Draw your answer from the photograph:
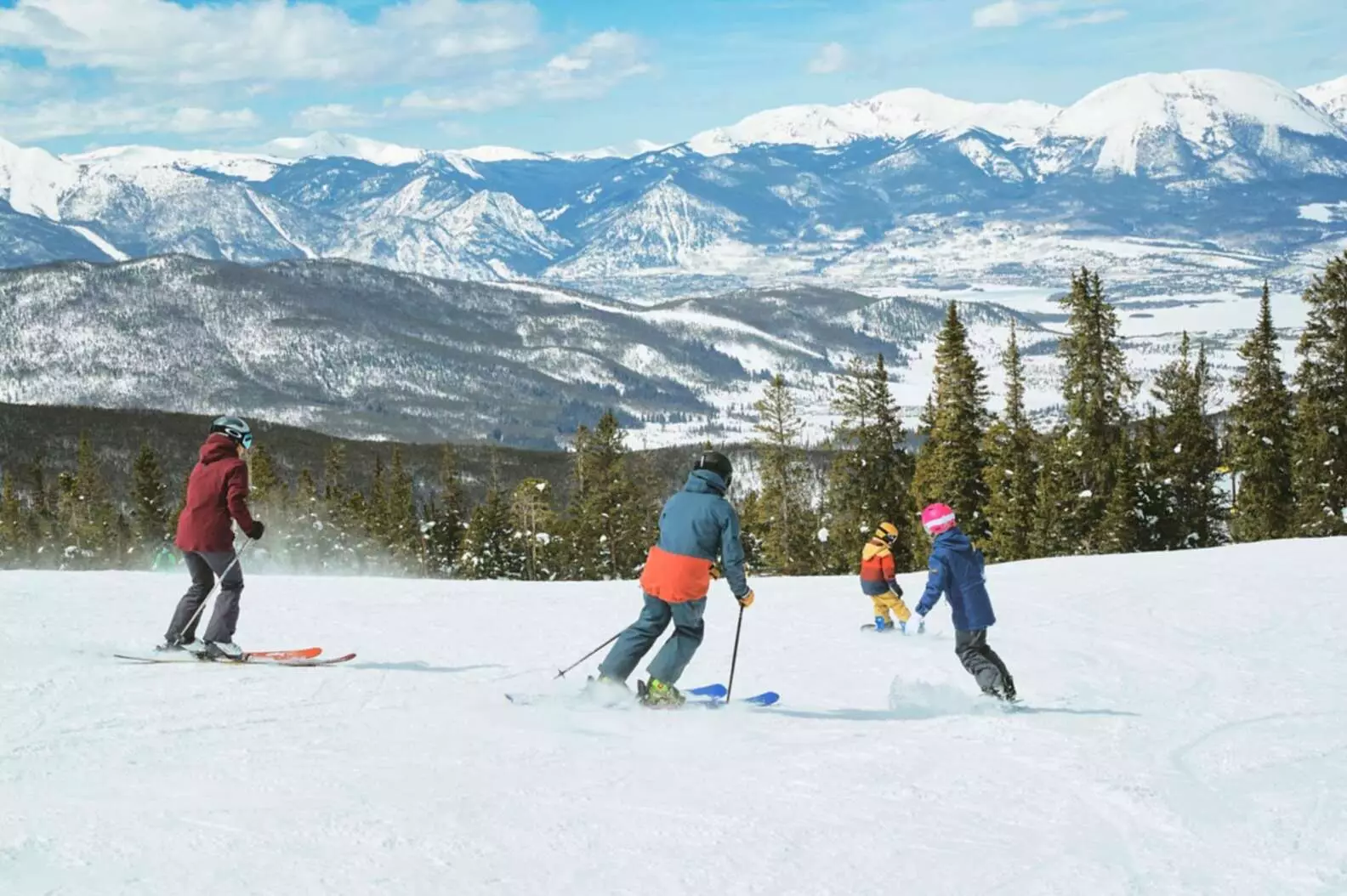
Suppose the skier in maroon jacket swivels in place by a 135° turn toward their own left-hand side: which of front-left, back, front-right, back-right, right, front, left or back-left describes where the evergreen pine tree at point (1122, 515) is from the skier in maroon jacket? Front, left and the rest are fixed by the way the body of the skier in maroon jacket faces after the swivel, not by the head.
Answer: back-right

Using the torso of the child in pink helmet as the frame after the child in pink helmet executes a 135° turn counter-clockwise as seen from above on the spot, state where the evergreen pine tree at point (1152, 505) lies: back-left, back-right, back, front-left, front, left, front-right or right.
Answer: back

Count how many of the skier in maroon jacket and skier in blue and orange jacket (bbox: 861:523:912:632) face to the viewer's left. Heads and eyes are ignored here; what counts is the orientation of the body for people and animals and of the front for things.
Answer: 0

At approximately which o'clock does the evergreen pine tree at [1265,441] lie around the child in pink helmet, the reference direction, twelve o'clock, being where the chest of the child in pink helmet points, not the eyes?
The evergreen pine tree is roughly at 2 o'clock from the child in pink helmet.

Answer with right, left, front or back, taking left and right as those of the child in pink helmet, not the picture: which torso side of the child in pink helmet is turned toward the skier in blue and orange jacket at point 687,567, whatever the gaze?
left

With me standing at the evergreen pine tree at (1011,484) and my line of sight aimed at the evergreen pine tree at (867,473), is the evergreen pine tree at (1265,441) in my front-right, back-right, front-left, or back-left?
back-right

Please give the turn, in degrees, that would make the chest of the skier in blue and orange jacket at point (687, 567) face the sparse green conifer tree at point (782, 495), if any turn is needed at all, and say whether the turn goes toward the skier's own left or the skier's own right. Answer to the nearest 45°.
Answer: approximately 45° to the skier's own left

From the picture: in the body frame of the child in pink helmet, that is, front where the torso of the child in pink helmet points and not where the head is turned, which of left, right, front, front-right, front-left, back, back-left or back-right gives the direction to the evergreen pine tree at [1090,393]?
front-right

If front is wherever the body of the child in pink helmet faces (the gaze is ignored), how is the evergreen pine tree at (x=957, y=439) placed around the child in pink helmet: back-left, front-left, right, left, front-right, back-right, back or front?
front-right

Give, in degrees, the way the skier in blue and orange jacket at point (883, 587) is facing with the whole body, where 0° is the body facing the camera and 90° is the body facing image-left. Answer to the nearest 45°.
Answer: approximately 225°

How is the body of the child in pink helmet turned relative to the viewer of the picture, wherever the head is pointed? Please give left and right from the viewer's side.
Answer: facing away from the viewer and to the left of the viewer

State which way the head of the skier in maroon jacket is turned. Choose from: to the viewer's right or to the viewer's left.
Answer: to the viewer's right
